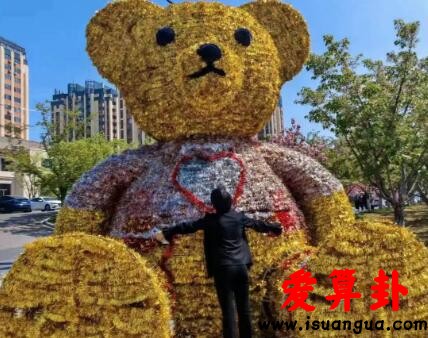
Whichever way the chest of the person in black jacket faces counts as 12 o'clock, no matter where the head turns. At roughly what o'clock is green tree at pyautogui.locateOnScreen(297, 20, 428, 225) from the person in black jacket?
The green tree is roughly at 1 o'clock from the person in black jacket.

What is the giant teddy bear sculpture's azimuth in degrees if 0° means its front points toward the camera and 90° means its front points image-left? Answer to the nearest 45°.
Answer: approximately 0°

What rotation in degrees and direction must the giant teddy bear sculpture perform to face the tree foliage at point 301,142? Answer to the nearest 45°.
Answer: approximately 180°

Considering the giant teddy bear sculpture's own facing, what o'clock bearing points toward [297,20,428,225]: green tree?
The green tree is roughly at 7 o'clock from the giant teddy bear sculpture.

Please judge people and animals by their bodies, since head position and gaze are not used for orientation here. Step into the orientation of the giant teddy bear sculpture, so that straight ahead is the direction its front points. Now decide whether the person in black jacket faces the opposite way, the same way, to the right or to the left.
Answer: the opposite way

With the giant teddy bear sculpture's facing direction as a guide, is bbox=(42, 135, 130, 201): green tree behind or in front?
behind

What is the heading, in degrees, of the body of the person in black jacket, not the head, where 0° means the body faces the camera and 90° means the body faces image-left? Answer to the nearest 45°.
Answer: approximately 180°

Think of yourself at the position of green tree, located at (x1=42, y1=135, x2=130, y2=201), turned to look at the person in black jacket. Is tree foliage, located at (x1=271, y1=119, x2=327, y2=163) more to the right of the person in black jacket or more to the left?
left

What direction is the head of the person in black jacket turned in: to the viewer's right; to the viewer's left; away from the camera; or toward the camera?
away from the camera
